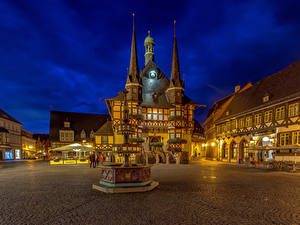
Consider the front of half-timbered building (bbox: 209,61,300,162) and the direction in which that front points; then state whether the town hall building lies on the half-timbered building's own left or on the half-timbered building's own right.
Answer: on the half-timbered building's own right
